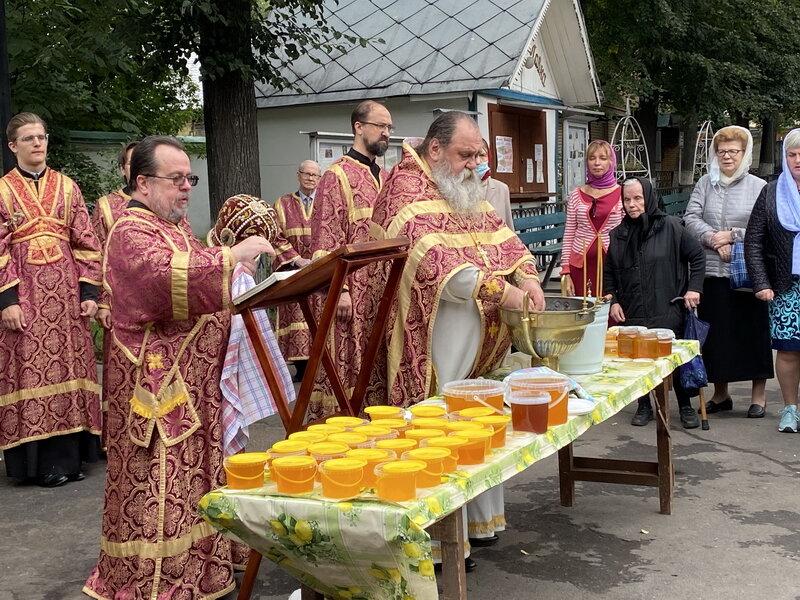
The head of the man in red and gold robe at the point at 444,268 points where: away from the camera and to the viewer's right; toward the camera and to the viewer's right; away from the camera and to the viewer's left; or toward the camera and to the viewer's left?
toward the camera and to the viewer's right

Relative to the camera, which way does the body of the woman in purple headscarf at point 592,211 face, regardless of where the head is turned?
toward the camera

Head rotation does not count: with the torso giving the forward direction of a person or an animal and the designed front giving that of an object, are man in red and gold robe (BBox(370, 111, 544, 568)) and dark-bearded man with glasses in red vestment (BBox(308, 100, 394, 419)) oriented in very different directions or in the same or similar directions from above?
same or similar directions

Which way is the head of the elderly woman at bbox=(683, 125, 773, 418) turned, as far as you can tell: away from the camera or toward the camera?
toward the camera

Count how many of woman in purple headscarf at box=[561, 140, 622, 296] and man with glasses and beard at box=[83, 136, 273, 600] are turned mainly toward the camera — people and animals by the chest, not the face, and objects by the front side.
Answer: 1

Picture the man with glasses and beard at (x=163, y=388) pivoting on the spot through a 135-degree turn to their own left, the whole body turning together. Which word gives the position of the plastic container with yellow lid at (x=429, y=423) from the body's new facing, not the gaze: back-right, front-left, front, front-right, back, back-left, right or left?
back

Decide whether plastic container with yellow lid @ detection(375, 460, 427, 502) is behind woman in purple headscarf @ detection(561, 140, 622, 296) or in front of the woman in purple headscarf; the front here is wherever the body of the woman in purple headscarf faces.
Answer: in front

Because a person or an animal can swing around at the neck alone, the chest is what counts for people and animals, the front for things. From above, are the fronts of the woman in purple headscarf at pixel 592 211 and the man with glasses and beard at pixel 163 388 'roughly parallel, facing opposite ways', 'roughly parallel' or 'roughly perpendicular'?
roughly perpendicular

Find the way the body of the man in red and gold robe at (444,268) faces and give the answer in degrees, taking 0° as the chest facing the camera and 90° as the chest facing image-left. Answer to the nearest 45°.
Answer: approximately 315°

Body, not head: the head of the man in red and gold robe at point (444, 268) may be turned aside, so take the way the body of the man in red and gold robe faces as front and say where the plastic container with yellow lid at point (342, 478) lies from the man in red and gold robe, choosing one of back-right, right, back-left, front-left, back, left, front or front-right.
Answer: front-right

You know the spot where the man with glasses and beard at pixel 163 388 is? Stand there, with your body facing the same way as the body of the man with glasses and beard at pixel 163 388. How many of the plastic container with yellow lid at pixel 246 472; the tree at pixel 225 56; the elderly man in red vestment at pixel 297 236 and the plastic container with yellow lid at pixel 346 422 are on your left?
2

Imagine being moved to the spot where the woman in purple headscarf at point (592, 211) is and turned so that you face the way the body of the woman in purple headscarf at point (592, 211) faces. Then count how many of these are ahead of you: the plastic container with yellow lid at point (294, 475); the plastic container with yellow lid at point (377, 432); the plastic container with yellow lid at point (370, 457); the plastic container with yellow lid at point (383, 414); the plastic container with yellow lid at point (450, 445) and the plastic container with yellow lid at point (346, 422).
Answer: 6

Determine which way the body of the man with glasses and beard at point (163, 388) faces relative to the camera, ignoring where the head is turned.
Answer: to the viewer's right

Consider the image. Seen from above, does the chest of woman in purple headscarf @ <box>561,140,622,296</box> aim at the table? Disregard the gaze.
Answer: yes

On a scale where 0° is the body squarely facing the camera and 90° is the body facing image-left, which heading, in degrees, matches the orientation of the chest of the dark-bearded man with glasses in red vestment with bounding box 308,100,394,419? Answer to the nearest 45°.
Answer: approximately 315°

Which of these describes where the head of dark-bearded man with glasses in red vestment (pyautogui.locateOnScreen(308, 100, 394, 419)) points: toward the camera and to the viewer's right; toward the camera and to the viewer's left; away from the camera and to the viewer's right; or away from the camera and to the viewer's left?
toward the camera and to the viewer's right

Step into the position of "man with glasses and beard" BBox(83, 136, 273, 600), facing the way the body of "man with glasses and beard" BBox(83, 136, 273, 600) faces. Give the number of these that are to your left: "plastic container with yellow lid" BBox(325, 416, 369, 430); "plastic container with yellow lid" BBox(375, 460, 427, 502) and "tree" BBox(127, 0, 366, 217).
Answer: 1

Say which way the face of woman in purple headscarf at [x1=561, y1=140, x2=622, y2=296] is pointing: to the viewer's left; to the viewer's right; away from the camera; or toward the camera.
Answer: toward the camera
